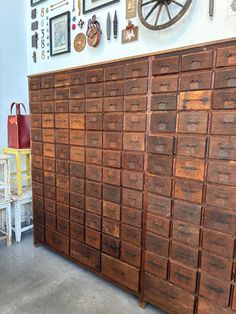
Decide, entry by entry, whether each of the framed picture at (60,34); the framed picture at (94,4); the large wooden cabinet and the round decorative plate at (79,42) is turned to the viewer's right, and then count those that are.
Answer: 0

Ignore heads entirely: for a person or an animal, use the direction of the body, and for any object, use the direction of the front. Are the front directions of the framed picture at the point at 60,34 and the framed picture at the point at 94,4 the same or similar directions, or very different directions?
same or similar directions

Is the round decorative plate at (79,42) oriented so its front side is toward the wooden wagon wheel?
no

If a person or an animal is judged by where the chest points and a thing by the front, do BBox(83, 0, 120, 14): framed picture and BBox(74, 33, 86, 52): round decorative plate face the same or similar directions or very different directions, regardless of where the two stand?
same or similar directions

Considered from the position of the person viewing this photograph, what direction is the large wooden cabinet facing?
facing the viewer and to the left of the viewer

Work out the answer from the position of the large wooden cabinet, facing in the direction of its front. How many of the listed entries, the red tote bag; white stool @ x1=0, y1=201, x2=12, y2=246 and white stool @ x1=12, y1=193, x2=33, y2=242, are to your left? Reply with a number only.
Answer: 0

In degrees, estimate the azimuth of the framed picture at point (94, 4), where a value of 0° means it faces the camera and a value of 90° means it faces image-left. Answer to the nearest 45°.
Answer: approximately 45°

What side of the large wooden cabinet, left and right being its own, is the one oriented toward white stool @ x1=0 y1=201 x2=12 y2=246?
right

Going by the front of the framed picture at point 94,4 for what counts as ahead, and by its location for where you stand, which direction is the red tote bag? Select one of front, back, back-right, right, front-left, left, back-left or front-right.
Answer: right
